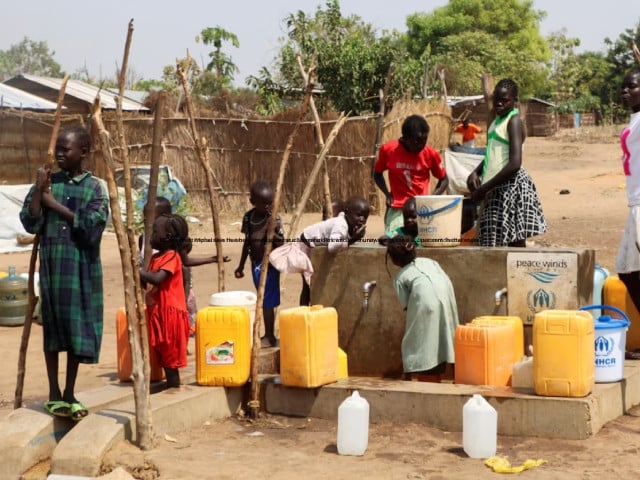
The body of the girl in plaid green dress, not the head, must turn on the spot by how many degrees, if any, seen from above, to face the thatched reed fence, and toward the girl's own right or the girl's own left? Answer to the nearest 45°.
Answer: approximately 135° to the girl's own right

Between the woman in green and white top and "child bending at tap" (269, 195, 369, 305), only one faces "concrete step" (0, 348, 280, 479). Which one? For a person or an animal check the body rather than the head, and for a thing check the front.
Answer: the woman in green and white top

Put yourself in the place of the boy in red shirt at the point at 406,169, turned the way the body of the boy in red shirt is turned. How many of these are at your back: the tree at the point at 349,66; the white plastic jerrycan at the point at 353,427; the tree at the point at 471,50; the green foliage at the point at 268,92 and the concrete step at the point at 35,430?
3

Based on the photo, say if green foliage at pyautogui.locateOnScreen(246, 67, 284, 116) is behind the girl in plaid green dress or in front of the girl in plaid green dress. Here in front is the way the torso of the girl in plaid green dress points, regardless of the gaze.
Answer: behind

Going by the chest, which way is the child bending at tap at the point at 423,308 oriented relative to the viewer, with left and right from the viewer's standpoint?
facing away from the viewer and to the left of the viewer
